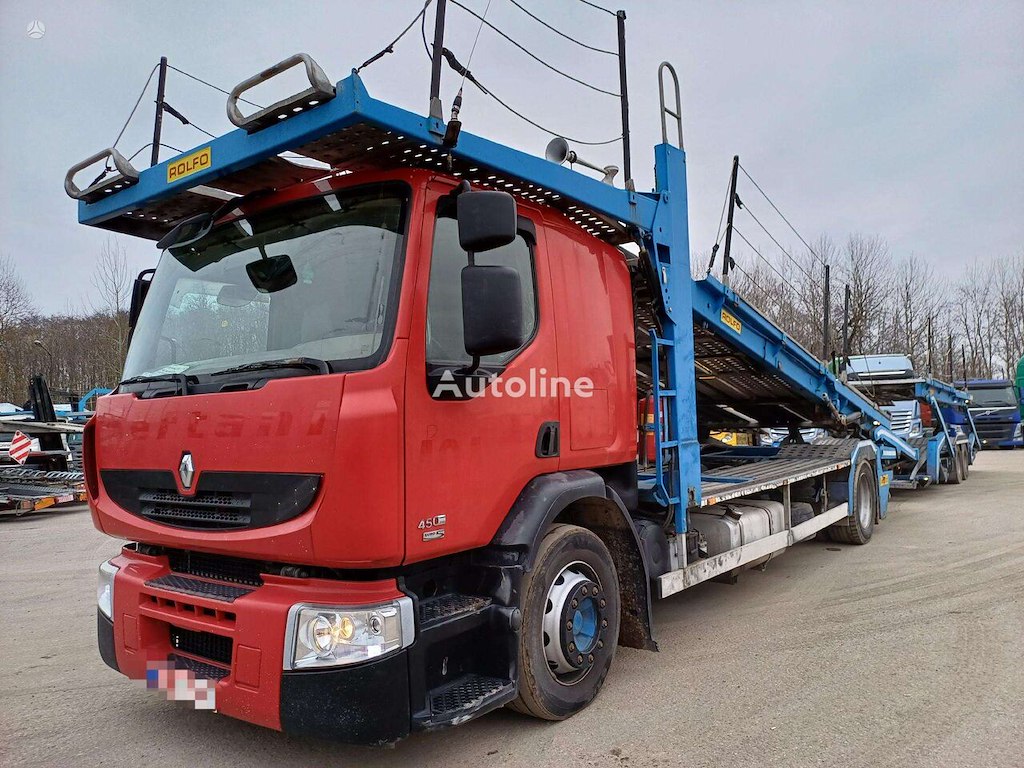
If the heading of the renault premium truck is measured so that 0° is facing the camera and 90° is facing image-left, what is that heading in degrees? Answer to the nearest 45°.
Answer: approximately 45°

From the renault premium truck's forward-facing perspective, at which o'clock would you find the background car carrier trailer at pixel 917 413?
The background car carrier trailer is roughly at 6 o'clock from the renault premium truck.

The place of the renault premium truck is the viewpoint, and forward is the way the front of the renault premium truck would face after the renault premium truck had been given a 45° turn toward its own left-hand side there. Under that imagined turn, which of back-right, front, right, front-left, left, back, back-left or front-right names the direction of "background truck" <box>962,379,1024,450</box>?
back-left
